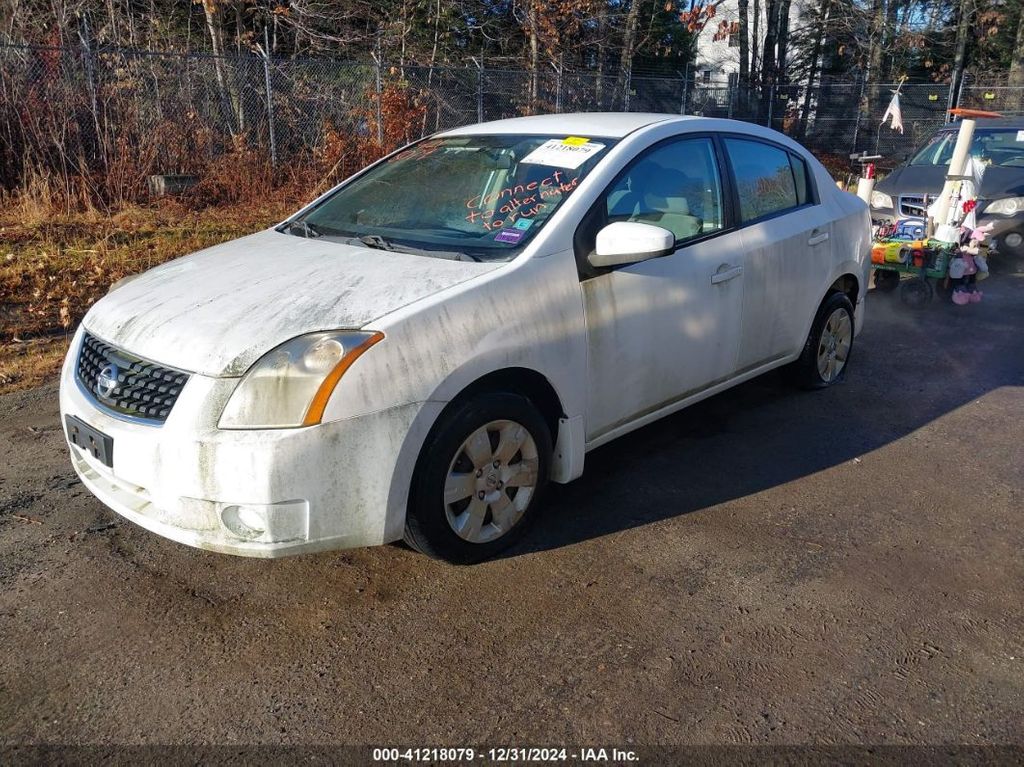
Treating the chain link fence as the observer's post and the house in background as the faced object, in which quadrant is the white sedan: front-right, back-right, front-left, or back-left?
back-right

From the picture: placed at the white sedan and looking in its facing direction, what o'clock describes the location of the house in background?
The house in background is roughly at 5 o'clock from the white sedan.

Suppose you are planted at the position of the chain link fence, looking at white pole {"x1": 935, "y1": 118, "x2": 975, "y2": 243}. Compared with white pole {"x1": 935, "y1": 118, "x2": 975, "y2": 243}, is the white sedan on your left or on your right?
right

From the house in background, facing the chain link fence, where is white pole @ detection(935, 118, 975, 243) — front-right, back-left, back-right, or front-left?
front-left

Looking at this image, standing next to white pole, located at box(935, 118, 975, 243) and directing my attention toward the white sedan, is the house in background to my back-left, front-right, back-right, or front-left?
back-right

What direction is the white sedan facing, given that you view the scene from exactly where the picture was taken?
facing the viewer and to the left of the viewer

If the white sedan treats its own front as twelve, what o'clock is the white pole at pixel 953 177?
The white pole is roughly at 6 o'clock from the white sedan.

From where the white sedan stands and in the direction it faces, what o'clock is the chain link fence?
The chain link fence is roughly at 4 o'clock from the white sedan.
